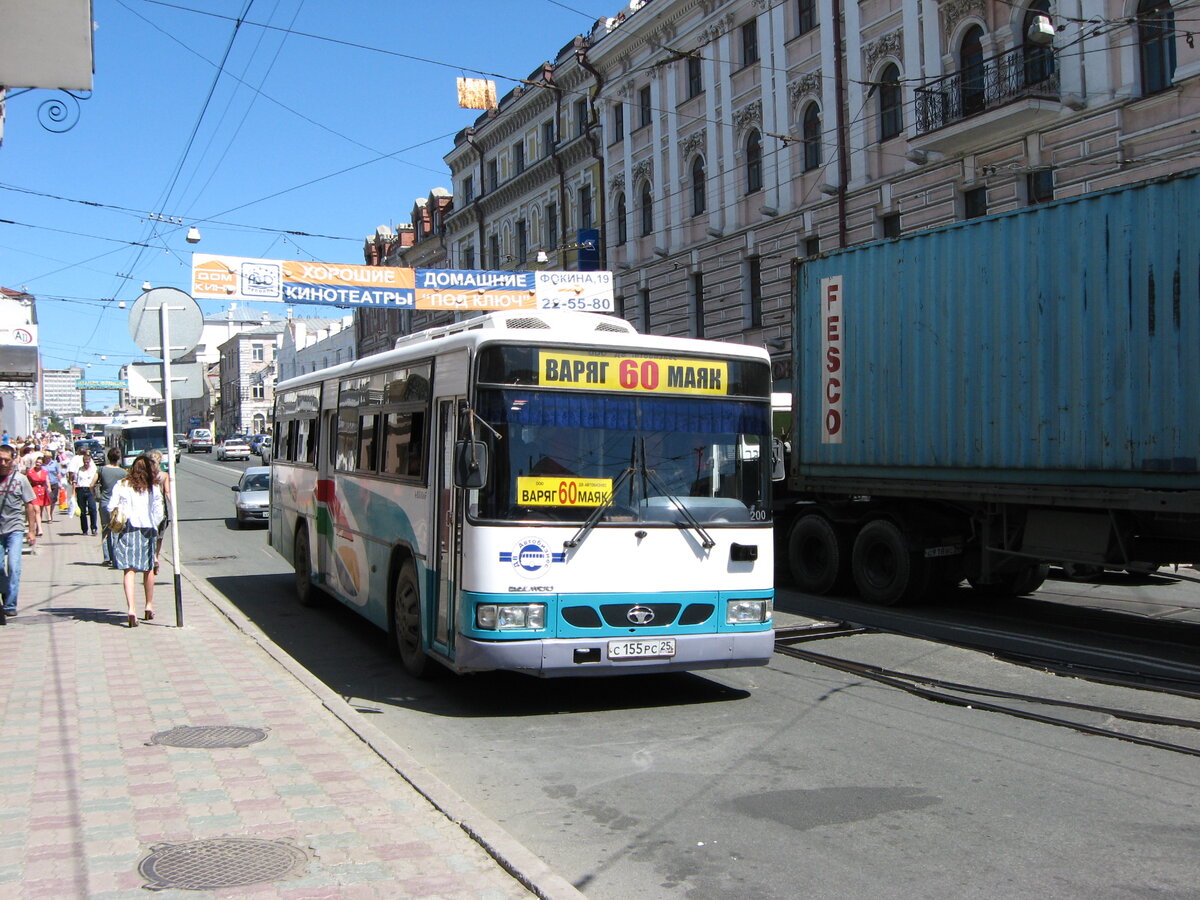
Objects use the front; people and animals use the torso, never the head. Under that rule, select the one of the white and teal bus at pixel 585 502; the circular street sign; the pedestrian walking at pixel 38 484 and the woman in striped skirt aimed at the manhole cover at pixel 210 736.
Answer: the pedestrian walking

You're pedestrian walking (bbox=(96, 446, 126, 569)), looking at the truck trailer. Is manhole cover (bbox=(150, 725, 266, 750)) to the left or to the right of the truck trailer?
right

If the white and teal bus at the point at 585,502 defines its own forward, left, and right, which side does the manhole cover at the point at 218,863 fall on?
on its right

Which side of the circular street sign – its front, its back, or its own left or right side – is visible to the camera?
back

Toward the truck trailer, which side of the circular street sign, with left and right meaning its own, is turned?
right

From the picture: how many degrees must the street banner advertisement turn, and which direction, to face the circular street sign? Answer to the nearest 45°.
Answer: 0° — it already faces it

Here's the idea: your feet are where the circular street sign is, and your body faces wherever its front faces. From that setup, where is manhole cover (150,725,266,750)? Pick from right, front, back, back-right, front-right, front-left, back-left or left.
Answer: back

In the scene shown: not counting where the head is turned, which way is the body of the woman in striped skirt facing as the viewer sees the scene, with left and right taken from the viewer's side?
facing away from the viewer

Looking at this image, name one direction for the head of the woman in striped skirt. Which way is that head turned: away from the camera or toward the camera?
away from the camera

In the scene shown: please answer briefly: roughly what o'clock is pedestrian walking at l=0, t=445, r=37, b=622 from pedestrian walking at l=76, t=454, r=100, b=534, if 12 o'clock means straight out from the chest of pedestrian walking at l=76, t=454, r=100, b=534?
pedestrian walking at l=0, t=445, r=37, b=622 is roughly at 12 o'clock from pedestrian walking at l=76, t=454, r=100, b=534.

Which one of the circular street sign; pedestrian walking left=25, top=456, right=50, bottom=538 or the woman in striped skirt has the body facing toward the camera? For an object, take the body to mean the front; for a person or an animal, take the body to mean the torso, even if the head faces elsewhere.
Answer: the pedestrian walking

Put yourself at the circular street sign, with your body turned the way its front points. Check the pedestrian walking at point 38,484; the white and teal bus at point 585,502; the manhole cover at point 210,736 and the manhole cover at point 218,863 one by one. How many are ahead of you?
1
